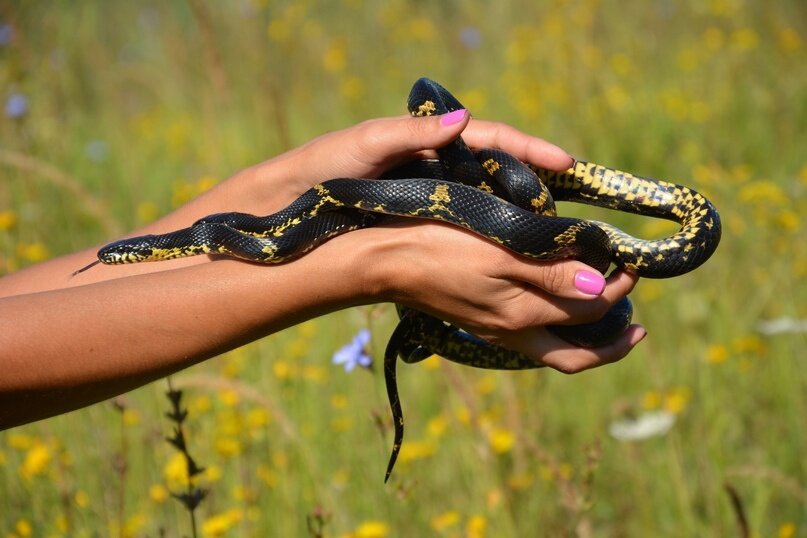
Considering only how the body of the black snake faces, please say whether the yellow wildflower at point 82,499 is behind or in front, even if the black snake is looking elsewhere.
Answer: in front

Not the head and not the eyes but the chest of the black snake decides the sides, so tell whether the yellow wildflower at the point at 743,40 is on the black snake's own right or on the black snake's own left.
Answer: on the black snake's own right

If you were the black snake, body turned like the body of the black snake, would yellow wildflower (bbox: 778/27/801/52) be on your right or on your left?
on your right

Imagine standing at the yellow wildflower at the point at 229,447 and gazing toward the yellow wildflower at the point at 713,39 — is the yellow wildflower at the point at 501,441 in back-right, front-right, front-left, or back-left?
front-right

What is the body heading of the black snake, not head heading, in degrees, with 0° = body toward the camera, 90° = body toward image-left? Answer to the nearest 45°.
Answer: approximately 90°

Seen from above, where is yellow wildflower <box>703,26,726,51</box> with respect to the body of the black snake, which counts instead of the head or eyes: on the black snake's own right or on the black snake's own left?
on the black snake's own right

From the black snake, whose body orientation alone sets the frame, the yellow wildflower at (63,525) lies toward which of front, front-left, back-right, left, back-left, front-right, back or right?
front
